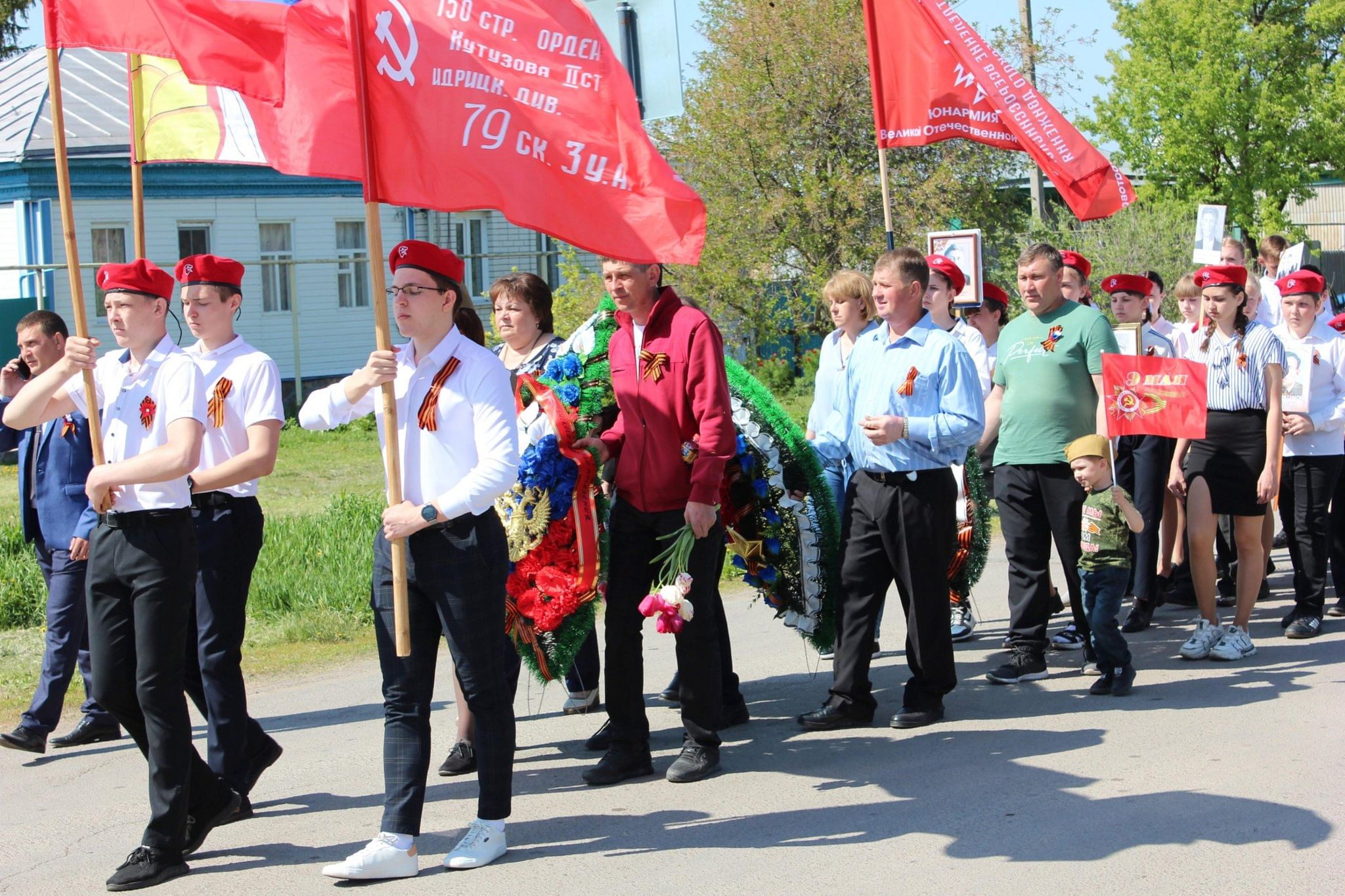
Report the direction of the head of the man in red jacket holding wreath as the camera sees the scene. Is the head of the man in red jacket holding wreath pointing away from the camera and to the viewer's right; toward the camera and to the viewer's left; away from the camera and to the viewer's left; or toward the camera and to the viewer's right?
toward the camera and to the viewer's left

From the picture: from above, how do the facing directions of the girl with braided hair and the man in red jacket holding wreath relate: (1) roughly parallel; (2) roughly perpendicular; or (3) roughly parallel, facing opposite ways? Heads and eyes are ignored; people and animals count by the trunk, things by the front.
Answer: roughly parallel

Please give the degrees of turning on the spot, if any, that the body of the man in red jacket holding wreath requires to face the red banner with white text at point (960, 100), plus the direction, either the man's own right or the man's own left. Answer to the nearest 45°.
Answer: approximately 180°

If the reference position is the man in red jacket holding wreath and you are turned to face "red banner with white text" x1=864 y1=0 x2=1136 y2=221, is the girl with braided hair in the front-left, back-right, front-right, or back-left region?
front-right

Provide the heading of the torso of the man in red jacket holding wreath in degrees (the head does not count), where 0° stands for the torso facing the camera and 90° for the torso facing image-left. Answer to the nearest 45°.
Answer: approximately 45°

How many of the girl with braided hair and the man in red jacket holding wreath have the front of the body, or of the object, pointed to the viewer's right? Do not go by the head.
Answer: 0

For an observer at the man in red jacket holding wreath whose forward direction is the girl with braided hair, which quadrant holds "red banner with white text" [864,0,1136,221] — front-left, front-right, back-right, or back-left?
front-left

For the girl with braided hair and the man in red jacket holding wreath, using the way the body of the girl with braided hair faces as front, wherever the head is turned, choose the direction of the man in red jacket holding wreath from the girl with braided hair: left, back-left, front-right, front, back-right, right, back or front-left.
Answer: front

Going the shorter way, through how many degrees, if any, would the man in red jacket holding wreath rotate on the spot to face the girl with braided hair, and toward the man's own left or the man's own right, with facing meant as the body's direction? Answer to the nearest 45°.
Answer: approximately 180°

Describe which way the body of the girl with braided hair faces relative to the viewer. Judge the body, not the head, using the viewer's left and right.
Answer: facing the viewer and to the left of the viewer
